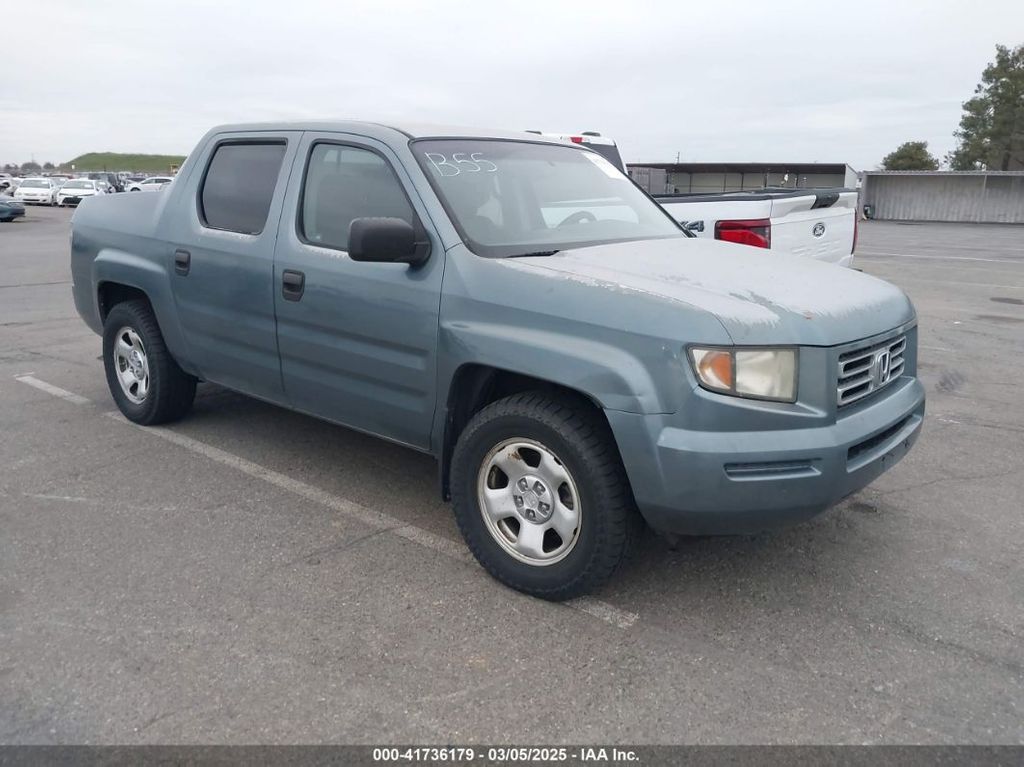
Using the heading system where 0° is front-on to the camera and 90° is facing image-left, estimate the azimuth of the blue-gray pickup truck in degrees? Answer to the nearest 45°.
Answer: approximately 315°

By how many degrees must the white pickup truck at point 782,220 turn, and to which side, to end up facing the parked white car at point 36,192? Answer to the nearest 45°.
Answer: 0° — it already faces it

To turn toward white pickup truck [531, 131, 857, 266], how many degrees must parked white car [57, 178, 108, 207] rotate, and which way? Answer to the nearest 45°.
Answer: approximately 45° to its left

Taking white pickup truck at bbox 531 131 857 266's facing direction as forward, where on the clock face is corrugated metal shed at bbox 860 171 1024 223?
The corrugated metal shed is roughly at 2 o'clock from the white pickup truck.

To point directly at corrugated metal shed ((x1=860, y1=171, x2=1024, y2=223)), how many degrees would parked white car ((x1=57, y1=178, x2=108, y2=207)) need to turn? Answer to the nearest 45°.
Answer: approximately 90° to its left

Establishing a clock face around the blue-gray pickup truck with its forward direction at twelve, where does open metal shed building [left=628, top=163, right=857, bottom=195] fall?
The open metal shed building is roughly at 8 o'clock from the blue-gray pickup truck.

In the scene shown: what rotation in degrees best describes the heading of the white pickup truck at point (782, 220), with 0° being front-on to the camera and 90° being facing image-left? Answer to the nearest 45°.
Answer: approximately 135°

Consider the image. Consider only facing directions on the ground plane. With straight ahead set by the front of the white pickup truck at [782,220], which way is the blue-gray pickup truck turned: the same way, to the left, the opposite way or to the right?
the opposite way

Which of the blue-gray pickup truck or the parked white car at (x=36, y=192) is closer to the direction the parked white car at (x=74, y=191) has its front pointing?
the blue-gray pickup truck
